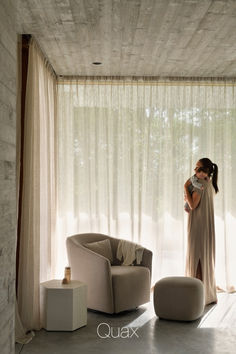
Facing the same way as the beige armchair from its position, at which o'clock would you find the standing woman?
The standing woman is roughly at 10 o'clock from the beige armchair.

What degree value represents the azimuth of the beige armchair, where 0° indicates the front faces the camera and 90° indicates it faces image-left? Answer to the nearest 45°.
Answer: approximately 315°

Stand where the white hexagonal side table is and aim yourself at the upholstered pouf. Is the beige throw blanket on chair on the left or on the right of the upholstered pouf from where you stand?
left

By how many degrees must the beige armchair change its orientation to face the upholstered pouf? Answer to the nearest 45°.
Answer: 0° — it already faces it

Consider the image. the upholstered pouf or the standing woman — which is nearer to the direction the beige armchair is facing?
the upholstered pouf
